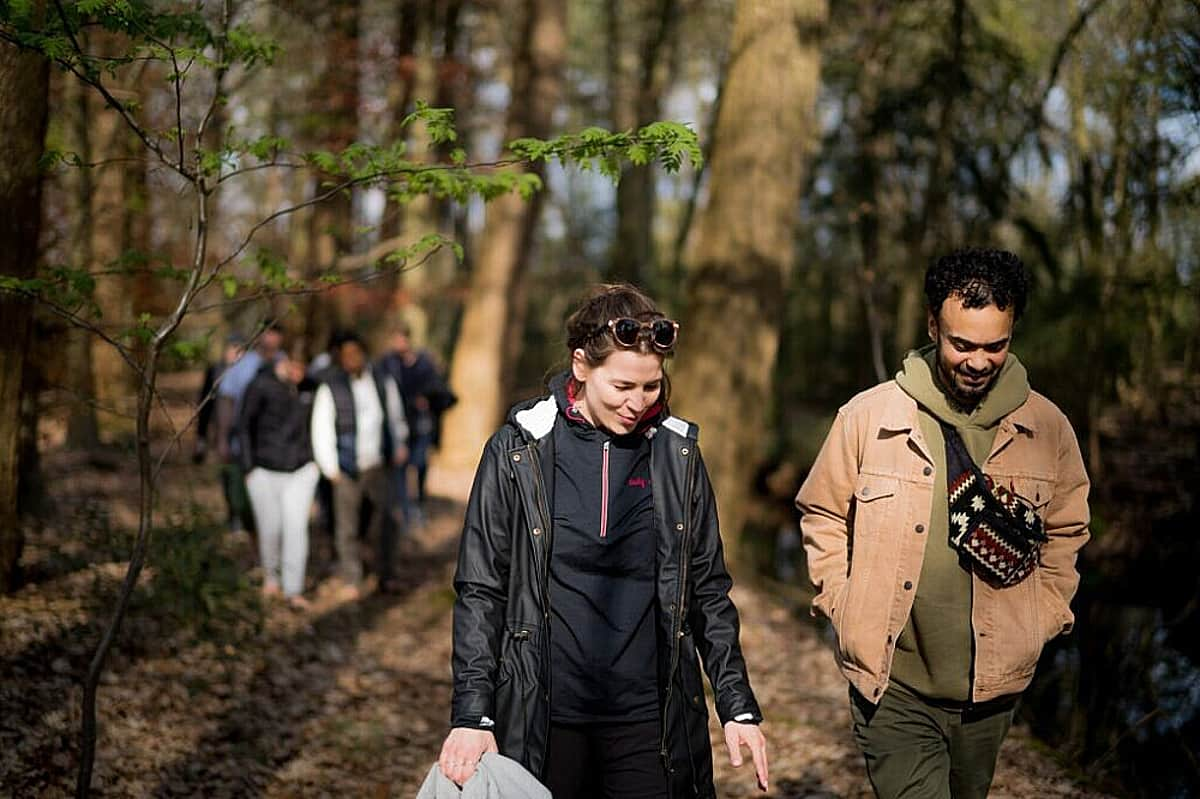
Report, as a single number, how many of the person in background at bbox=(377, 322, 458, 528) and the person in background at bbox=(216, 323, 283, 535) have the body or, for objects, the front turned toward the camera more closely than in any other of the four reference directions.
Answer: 2

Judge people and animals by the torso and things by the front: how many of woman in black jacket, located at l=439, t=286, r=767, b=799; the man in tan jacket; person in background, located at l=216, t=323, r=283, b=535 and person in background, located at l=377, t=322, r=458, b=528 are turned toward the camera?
4

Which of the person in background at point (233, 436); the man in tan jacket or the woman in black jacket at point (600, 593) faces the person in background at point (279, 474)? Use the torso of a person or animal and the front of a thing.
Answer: the person in background at point (233, 436)

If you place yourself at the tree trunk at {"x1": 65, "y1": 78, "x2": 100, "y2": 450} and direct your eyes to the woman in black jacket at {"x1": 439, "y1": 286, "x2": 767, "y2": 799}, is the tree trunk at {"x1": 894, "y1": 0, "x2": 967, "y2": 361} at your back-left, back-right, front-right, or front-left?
front-left

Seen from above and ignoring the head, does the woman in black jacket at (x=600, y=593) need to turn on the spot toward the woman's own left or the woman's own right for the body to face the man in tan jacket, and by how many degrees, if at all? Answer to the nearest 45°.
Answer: approximately 90° to the woman's own left

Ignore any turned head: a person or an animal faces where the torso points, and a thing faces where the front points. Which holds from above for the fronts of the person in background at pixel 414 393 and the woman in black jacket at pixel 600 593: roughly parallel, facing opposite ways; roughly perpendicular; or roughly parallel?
roughly parallel

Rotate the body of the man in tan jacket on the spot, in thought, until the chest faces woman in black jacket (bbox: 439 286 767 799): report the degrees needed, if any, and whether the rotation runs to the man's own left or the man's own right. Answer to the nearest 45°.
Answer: approximately 45° to the man's own right

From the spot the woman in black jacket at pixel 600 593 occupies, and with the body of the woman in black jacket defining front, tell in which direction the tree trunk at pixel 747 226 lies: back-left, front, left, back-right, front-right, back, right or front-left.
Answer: back

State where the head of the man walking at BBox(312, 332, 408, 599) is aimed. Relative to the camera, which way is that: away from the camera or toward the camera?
toward the camera

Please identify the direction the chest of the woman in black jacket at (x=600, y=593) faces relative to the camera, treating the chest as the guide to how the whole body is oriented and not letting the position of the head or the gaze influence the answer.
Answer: toward the camera
